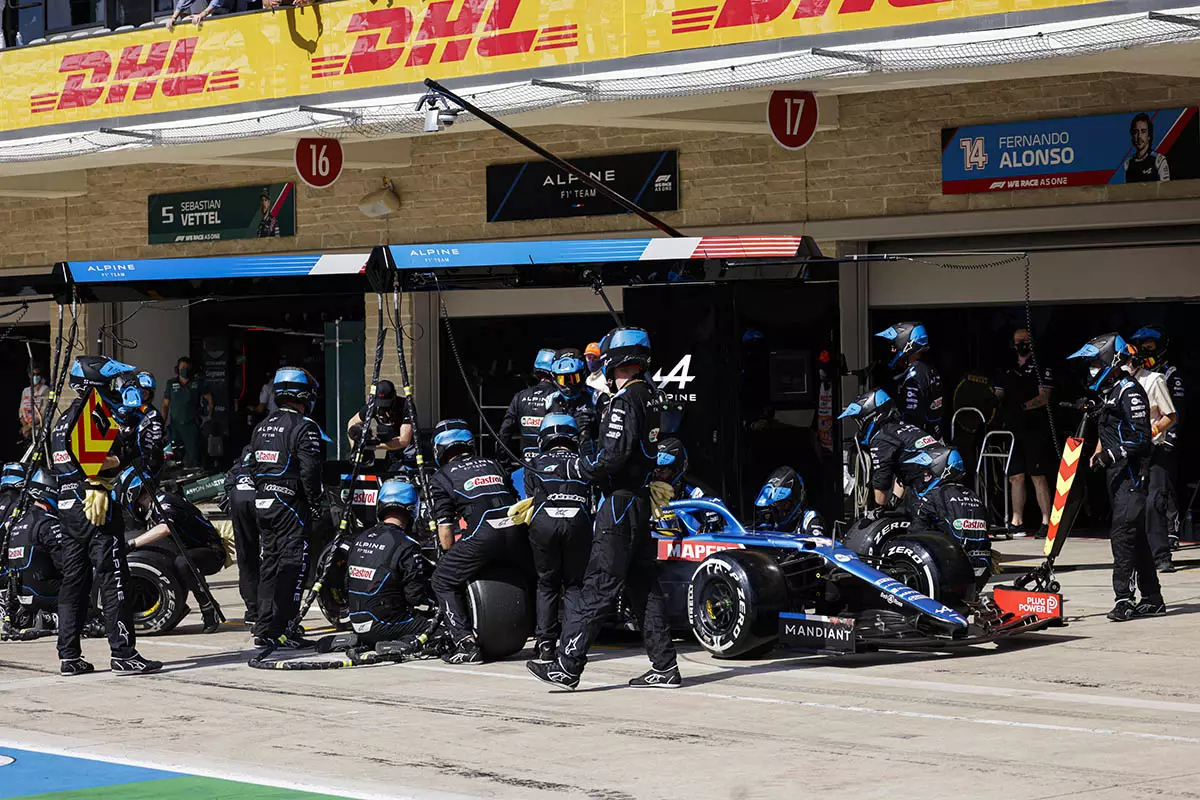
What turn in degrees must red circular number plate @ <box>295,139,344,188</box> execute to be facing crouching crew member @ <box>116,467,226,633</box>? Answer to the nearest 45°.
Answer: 0° — it already faces them

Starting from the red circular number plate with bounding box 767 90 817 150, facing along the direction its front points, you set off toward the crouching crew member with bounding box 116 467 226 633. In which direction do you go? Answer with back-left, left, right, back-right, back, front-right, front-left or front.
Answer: front-right

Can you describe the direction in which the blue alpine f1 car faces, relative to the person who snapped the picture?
facing the viewer and to the right of the viewer

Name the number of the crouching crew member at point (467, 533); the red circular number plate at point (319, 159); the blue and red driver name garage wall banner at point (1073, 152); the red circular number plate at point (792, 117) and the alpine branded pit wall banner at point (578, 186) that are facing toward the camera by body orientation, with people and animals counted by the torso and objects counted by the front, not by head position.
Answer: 4

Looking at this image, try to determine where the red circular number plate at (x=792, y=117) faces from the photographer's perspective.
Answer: facing the viewer

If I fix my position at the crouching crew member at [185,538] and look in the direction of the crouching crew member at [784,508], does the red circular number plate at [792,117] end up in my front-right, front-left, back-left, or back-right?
front-left

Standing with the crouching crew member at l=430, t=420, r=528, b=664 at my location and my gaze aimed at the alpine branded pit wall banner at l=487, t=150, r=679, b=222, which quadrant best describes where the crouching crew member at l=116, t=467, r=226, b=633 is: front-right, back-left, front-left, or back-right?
front-left

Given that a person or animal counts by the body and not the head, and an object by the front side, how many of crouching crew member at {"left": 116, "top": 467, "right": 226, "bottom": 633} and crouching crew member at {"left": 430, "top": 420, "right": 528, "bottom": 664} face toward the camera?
0

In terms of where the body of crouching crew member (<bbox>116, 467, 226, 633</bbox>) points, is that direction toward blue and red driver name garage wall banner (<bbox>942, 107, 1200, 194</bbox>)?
no

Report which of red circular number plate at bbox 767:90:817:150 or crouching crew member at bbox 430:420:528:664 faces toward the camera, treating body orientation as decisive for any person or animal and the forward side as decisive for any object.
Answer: the red circular number plate

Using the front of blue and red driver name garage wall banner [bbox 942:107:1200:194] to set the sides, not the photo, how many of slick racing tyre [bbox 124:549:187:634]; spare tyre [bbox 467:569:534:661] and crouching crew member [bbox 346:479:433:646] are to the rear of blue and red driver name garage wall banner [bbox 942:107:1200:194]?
0

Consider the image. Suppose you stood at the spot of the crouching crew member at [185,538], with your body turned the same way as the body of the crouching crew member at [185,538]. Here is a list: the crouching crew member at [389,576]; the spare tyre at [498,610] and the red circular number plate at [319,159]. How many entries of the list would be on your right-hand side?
1

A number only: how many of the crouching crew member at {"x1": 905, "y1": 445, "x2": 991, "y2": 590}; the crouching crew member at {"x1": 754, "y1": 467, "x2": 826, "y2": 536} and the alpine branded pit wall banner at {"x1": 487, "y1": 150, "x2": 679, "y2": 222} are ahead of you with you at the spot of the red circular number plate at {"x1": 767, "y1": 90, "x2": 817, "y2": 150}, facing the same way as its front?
2

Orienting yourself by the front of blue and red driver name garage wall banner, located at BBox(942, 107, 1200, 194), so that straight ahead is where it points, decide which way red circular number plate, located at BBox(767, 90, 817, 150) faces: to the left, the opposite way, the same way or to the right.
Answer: the same way

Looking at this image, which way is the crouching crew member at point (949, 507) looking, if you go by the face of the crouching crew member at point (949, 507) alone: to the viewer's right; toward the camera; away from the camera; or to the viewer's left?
to the viewer's left

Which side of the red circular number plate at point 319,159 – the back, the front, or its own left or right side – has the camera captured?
front

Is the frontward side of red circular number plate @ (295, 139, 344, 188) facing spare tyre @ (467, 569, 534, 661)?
yes
